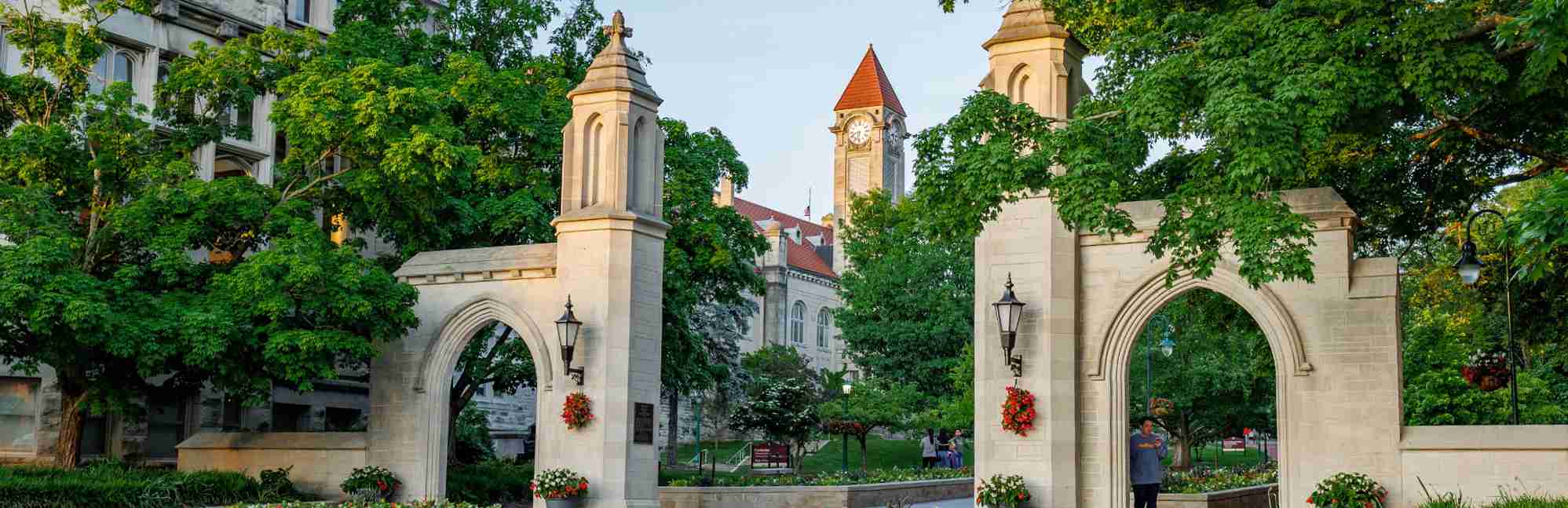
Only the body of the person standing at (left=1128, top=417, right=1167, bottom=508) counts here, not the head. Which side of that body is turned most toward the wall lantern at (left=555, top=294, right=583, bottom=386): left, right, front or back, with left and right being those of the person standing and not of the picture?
right

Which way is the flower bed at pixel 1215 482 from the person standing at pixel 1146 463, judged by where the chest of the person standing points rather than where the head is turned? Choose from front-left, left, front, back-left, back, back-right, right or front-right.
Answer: back

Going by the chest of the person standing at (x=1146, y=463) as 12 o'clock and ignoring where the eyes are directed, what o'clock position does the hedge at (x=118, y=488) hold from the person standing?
The hedge is roughly at 3 o'clock from the person standing.

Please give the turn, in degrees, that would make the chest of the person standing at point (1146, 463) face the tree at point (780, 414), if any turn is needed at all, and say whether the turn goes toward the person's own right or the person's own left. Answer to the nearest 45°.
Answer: approximately 135° to the person's own right

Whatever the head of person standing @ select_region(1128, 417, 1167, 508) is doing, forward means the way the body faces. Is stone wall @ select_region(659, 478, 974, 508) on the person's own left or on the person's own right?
on the person's own right

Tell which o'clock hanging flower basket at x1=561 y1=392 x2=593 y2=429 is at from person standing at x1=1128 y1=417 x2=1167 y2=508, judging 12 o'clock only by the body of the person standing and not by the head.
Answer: The hanging flower basket is roughly at 3 o'clock from the person standing.

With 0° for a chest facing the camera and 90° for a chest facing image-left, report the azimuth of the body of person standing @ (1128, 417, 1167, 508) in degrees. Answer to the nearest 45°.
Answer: approximately 0°

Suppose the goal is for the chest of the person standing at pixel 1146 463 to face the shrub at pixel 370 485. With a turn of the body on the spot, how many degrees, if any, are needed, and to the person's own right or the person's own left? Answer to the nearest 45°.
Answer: approximately 90° to the person's own right

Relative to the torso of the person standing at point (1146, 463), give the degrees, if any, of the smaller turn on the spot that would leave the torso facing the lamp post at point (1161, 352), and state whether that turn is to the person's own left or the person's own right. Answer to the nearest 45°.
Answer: approximately 180°

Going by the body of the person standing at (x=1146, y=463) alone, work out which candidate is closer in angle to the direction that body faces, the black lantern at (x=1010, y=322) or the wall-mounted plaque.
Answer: the black lantern

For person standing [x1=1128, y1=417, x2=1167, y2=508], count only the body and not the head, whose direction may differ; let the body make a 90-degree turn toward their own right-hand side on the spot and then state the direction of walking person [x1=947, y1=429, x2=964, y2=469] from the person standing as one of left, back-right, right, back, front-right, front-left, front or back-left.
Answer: right

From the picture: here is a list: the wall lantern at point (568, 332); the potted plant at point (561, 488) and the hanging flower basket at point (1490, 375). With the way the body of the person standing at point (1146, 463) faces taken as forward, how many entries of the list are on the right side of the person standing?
2

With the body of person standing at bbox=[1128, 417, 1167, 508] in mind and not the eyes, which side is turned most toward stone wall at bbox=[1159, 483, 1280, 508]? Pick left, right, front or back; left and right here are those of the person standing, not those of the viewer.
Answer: back
